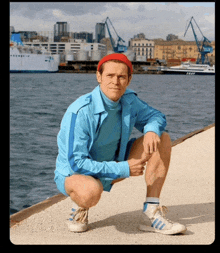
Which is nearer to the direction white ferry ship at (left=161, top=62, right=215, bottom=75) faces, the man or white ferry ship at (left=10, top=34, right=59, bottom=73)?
the white ferry ship

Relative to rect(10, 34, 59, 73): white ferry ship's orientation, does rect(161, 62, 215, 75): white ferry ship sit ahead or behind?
behind

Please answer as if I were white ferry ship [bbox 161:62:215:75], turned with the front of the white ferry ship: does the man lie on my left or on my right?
on my left

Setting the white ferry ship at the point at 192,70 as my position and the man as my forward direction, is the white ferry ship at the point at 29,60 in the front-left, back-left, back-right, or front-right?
front-right

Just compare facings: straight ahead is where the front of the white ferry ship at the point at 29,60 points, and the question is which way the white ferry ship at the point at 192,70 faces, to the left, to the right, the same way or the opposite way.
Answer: the same way

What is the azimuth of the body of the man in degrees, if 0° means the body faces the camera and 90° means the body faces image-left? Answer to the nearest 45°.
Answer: approximately 315°

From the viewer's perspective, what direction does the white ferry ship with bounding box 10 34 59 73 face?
to the viewer's left

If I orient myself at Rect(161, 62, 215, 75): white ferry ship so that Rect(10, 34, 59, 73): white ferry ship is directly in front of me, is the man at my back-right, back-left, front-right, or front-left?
front-left

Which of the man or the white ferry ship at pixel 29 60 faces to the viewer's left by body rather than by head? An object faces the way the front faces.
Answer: the white ferry ship

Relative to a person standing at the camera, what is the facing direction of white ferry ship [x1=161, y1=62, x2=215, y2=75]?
facing to the left of the viewer

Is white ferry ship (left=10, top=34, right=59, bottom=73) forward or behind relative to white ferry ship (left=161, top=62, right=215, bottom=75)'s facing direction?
forward
